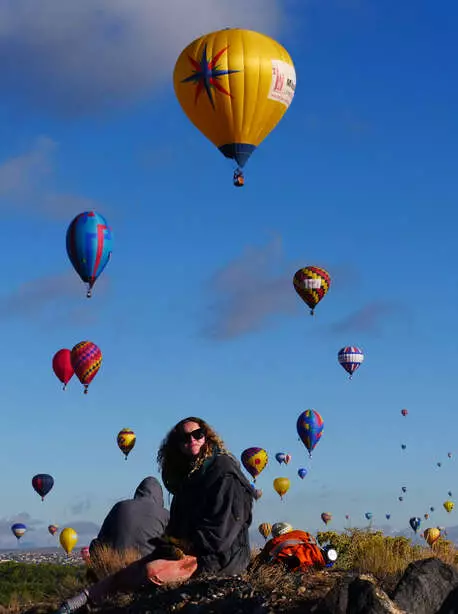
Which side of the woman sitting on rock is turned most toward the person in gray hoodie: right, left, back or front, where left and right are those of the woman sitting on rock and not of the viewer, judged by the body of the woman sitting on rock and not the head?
right

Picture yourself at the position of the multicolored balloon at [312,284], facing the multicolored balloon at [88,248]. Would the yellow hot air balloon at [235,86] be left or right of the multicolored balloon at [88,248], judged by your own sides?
left

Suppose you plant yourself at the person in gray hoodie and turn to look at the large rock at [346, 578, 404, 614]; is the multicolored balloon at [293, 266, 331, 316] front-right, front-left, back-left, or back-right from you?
back-left

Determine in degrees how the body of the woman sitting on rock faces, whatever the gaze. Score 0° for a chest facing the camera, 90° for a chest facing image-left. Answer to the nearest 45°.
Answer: approximately 90°

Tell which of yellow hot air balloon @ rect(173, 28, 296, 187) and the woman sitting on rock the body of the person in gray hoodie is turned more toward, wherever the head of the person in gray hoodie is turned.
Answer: the yellow hot air balloon

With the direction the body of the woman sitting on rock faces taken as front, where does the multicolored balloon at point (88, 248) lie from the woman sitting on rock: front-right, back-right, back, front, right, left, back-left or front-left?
right
